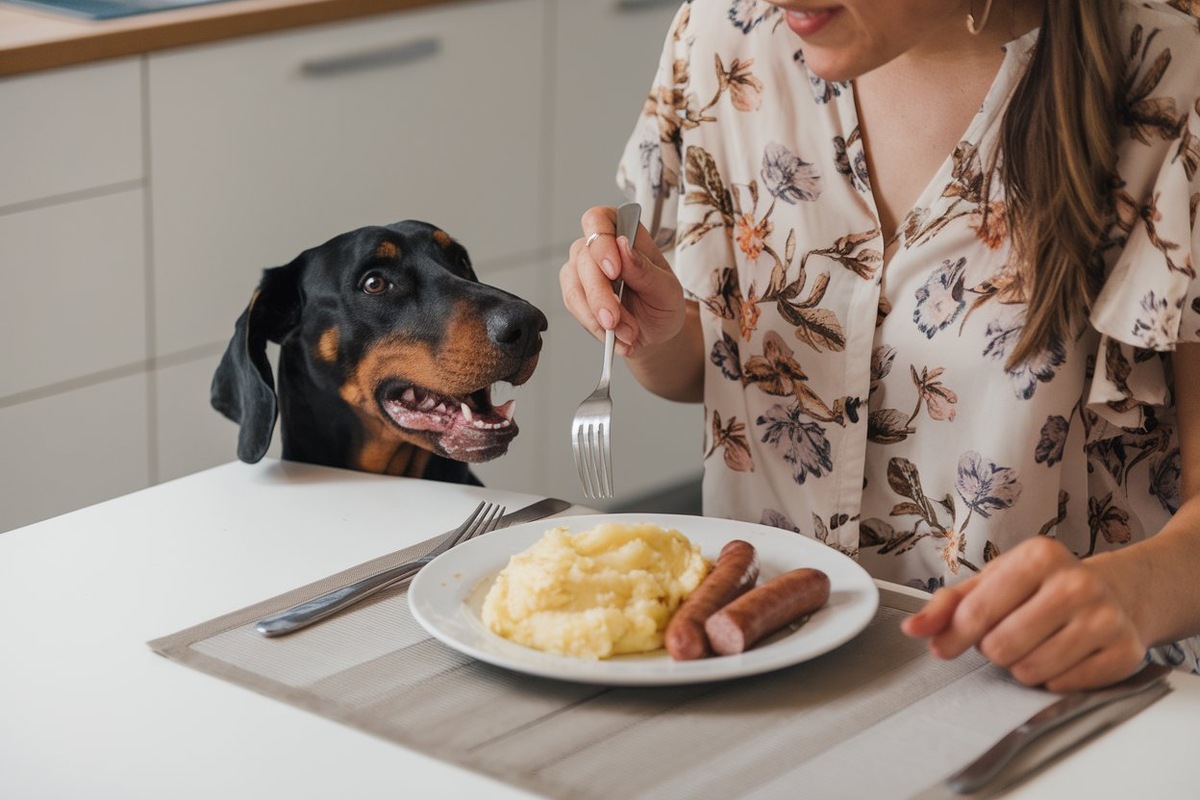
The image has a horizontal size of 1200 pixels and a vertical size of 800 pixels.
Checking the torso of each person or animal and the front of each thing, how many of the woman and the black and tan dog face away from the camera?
0

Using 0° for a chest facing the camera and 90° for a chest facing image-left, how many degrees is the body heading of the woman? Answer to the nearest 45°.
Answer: approximately 45°

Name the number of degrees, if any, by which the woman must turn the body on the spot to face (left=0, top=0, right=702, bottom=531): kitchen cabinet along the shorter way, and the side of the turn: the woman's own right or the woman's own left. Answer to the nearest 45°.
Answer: approximately 90° to the woman's own right

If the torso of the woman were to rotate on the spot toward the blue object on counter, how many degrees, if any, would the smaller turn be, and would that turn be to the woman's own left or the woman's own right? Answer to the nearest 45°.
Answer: approximately 90° to the woman's own right

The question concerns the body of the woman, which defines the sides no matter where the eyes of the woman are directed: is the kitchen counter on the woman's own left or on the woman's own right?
on the woman's own right

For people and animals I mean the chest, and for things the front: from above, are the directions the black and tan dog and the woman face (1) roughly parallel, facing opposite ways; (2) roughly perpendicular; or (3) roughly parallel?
roughly perpendicular

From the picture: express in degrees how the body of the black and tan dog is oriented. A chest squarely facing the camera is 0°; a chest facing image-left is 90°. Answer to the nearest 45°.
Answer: approximately 315°
